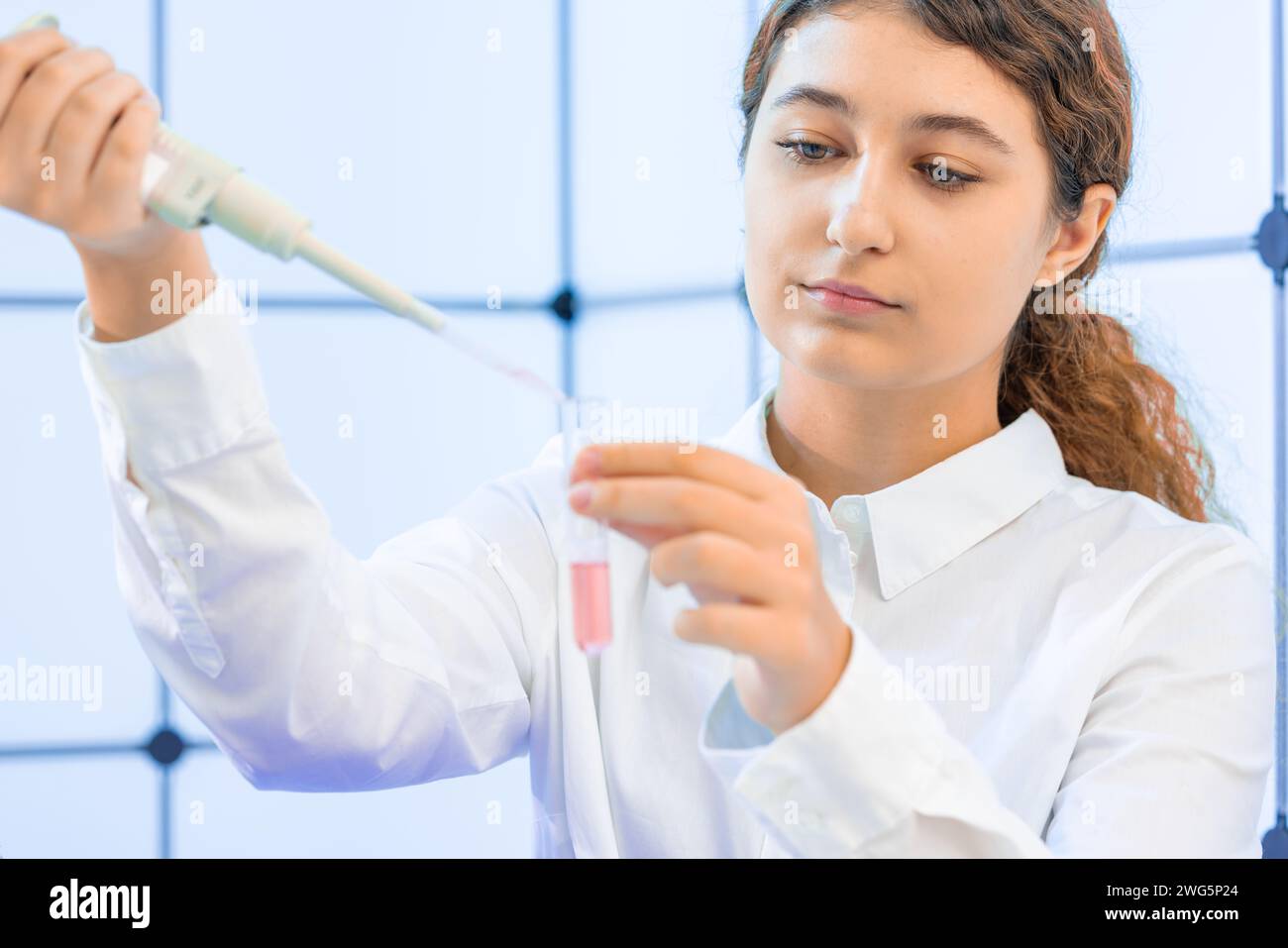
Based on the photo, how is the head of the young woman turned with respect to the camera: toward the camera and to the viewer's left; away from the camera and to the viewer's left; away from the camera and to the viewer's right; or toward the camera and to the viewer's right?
toward the camera and to the viewer's left

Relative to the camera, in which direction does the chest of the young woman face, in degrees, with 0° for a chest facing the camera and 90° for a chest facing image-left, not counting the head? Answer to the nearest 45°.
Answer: approximately 45°
